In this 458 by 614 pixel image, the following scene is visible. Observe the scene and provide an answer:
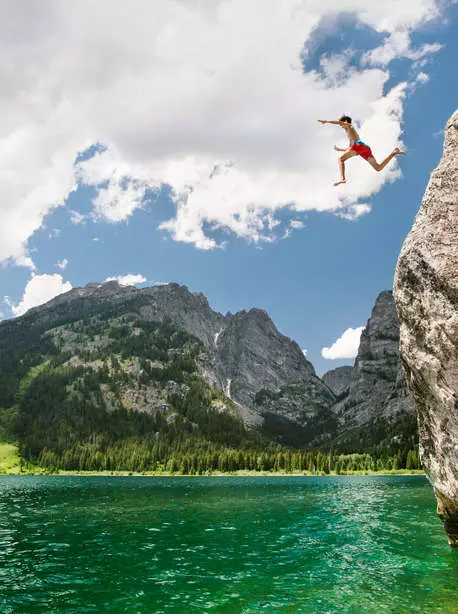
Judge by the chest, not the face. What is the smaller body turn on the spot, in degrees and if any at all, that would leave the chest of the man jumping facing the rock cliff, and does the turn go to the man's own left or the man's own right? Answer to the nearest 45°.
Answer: approximately 135° to the man's own right

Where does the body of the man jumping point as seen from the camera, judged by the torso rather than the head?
to the viewer's left
